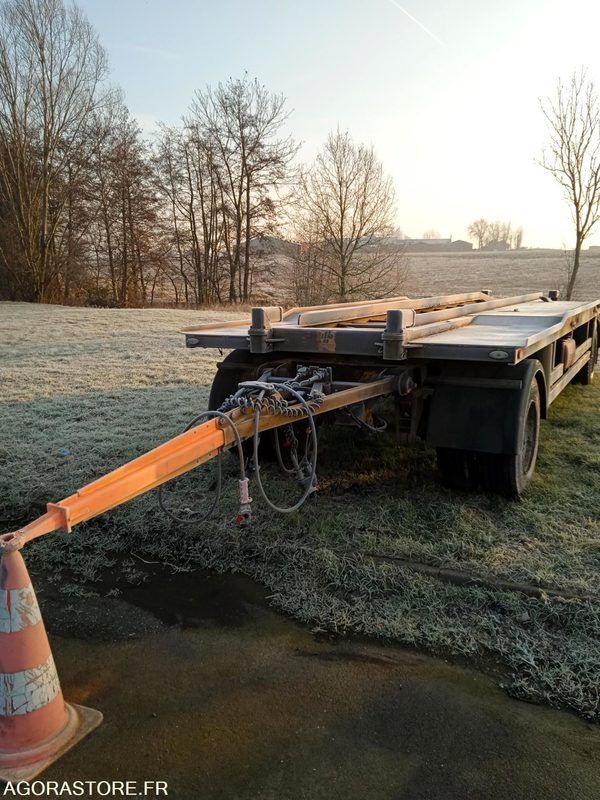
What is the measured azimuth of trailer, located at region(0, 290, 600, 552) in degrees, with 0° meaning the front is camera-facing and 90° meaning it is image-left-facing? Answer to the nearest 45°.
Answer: approximately 45°

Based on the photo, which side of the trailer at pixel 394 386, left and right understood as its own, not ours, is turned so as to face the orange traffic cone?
front
